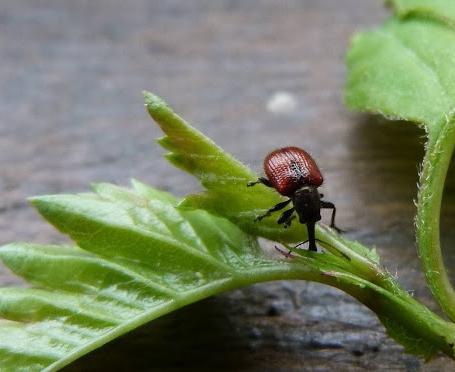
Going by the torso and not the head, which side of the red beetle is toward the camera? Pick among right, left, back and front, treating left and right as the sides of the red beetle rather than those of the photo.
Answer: front
